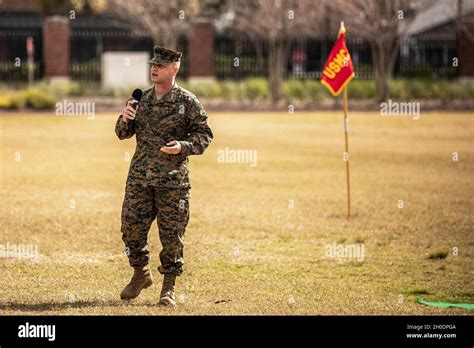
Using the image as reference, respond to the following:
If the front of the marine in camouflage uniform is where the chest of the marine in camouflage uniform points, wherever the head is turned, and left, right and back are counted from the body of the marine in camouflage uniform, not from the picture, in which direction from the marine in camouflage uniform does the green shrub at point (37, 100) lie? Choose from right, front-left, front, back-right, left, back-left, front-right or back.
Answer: back-right

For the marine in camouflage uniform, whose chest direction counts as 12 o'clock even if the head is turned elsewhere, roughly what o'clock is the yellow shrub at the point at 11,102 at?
The yellow shrub is roughly at 4 o'clock from the marine in camouflage uniform.

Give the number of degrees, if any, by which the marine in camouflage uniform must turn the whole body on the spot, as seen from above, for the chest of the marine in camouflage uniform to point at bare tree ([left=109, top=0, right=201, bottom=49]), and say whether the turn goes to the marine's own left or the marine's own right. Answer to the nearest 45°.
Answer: approximately 135° to the marine's own right

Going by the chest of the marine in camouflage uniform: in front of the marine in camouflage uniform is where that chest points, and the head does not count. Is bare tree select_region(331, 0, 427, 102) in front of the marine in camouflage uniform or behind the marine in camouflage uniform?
behind

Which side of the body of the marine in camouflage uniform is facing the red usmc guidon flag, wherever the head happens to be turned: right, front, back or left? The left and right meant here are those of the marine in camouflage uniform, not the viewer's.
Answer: back

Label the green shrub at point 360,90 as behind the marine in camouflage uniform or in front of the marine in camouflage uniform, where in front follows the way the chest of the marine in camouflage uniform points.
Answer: behind

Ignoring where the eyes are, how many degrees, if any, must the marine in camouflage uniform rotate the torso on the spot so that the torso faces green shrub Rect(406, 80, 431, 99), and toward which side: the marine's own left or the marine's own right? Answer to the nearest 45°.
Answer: approximately 135° to the marine's own right

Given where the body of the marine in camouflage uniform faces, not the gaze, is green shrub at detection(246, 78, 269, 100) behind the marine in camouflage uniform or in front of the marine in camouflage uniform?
behind

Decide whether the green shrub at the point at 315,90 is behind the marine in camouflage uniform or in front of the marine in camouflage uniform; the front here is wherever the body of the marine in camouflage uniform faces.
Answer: behind

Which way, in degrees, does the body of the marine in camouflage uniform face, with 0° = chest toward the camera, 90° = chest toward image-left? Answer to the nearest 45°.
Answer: approximately 45°
